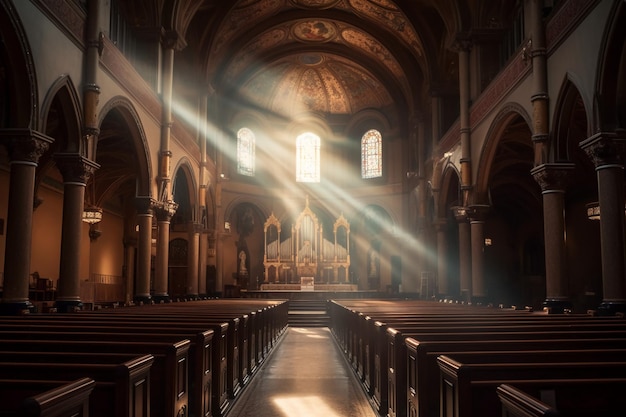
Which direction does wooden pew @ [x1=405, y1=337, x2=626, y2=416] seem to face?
away from the camera

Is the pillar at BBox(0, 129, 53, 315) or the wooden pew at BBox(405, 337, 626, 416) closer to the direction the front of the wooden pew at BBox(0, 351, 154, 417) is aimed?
the pillar

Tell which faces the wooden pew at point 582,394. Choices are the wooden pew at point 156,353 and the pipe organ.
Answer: the pipe organ

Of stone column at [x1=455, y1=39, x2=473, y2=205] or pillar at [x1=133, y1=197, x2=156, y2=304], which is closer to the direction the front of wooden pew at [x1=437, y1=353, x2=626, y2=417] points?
the stone column

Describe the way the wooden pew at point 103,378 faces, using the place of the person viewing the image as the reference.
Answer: facing away from the viewer

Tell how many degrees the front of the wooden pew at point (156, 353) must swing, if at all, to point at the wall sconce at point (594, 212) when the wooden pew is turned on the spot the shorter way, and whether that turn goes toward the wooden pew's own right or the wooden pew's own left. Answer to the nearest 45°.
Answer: approximately 45° to the wooden pew's own right

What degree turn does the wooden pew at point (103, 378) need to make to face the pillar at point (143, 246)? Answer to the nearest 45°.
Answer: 0° — it already faces it

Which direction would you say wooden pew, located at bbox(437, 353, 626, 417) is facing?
away from the camera

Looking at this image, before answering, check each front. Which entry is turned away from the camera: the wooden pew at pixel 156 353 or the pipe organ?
the wooden pew

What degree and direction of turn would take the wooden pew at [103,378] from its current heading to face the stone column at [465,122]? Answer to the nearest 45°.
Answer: approximately 45° to its right

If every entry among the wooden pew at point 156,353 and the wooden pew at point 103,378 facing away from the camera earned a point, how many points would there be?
2

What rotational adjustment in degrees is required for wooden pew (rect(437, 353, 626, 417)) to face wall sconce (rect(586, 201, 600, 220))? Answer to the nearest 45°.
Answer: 0° — it already faces it
